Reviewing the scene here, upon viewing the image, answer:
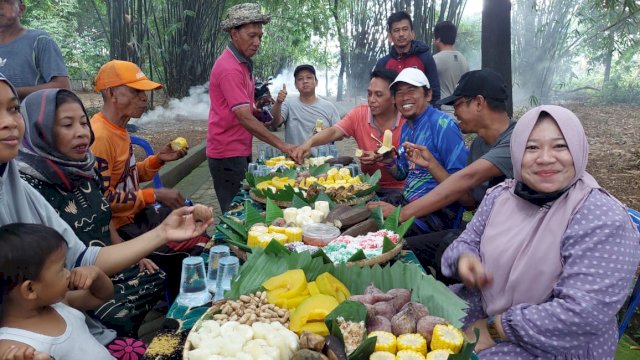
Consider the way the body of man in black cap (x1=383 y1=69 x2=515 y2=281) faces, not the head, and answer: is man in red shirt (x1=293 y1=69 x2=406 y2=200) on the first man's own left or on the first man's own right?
on the first man's own right

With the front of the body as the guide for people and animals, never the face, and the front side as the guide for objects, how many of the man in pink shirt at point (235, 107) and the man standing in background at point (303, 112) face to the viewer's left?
0

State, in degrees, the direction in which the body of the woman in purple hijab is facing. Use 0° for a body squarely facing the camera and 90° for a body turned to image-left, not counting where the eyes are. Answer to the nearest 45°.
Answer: approximately 45°

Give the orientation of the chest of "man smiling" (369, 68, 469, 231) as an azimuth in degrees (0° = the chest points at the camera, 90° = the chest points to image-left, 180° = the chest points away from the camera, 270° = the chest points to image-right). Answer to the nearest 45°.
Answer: approximately 45°

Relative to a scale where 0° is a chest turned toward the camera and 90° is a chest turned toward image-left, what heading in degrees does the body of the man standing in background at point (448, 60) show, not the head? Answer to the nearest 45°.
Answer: approximately 135°

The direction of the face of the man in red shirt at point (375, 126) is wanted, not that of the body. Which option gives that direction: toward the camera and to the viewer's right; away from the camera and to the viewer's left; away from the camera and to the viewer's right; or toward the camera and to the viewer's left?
toward the camera and to the viewer's left

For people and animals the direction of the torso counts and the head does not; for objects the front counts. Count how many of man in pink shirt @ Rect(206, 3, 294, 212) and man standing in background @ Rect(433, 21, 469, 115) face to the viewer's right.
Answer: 1

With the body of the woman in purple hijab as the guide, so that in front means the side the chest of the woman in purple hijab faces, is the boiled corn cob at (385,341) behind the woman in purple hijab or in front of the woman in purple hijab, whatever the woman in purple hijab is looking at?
in front

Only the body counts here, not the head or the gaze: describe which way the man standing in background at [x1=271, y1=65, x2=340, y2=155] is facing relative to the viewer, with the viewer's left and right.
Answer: facing the viewer

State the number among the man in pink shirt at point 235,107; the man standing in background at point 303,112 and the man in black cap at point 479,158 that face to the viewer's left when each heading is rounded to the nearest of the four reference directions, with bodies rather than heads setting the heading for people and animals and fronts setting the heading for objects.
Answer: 1
